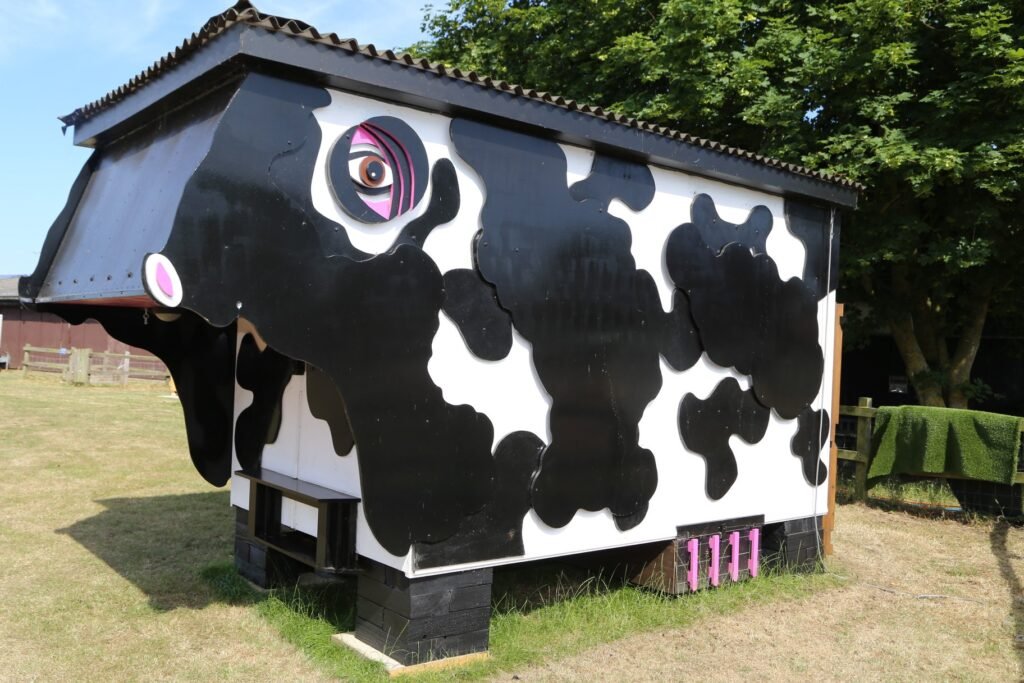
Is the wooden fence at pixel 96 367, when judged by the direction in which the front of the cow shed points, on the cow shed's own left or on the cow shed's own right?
on the cow shed's own right

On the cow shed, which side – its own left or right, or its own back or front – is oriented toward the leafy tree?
back

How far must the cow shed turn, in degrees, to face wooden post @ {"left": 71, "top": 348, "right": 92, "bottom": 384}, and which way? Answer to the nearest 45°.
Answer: approximately 90° to its right

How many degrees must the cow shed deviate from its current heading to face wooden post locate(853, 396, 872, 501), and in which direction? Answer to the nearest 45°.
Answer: approximately 180°

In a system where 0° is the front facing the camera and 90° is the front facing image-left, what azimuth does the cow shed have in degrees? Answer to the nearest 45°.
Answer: approximately 45°

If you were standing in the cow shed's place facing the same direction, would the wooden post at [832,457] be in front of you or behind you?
behind

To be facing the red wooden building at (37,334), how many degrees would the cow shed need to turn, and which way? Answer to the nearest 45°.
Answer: approximately 90° to its right
